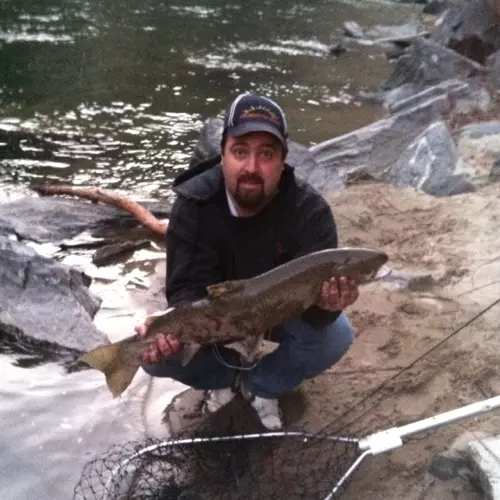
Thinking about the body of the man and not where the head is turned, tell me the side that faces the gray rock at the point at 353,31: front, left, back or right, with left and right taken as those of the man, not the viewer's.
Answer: back

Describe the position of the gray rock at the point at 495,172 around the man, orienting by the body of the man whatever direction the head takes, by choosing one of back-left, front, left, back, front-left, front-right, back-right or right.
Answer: back-left

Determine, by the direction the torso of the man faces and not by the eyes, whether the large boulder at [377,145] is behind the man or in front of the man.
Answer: behind

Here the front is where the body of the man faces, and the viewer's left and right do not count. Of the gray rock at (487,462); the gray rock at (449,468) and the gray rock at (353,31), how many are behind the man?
1

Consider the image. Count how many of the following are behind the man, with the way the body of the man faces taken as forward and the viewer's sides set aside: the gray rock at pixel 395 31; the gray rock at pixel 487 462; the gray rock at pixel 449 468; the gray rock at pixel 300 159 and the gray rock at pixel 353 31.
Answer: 3

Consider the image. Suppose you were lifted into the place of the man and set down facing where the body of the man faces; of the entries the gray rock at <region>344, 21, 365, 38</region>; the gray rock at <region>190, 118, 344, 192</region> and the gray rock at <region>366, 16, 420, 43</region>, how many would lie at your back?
3

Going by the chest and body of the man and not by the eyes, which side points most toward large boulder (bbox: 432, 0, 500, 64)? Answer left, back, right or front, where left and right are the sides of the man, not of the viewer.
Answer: back

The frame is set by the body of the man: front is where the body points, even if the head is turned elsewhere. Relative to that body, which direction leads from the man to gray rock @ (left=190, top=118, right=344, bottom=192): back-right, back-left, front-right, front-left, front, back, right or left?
back

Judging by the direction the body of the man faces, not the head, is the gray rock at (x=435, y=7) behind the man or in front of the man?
behind

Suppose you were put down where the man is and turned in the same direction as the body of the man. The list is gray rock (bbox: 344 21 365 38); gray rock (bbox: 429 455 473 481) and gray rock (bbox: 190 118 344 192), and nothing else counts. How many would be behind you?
2

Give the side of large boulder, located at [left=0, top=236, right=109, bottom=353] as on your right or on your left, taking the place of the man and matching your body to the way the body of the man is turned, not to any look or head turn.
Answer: on your right

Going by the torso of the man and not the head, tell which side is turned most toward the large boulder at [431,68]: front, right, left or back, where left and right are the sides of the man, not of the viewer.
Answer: back

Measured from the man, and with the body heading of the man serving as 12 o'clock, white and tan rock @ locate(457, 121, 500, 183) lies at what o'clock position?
The white and tan rock is roughly at 7 o'clock from the man.

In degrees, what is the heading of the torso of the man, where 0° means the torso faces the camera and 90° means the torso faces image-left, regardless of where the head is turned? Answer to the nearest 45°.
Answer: approximately 0°
